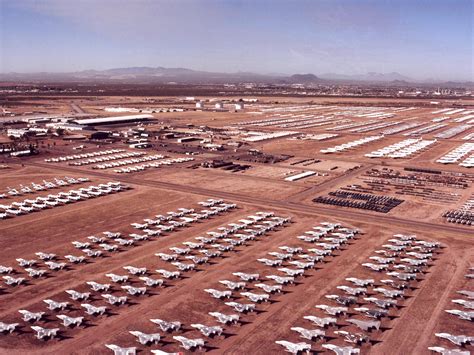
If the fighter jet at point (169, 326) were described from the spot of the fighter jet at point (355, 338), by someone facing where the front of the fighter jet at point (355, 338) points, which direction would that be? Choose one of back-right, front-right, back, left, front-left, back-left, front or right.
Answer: front

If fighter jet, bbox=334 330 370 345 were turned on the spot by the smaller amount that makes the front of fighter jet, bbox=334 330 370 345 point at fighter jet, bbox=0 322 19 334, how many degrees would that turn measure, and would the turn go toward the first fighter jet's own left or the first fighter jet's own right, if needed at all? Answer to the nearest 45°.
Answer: approximately 45° to the first fighter jet's own left

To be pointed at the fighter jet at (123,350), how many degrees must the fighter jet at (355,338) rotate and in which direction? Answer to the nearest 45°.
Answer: approximately 45° to its left

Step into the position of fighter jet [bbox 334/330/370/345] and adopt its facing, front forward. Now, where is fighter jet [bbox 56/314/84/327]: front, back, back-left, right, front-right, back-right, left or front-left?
front

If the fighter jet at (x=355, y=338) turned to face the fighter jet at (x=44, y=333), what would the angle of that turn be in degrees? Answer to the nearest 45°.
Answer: approximately 45° to its left

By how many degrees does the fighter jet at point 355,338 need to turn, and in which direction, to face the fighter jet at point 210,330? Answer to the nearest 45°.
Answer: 0° — it already faces it

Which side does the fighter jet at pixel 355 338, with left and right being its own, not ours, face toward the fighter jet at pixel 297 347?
front
